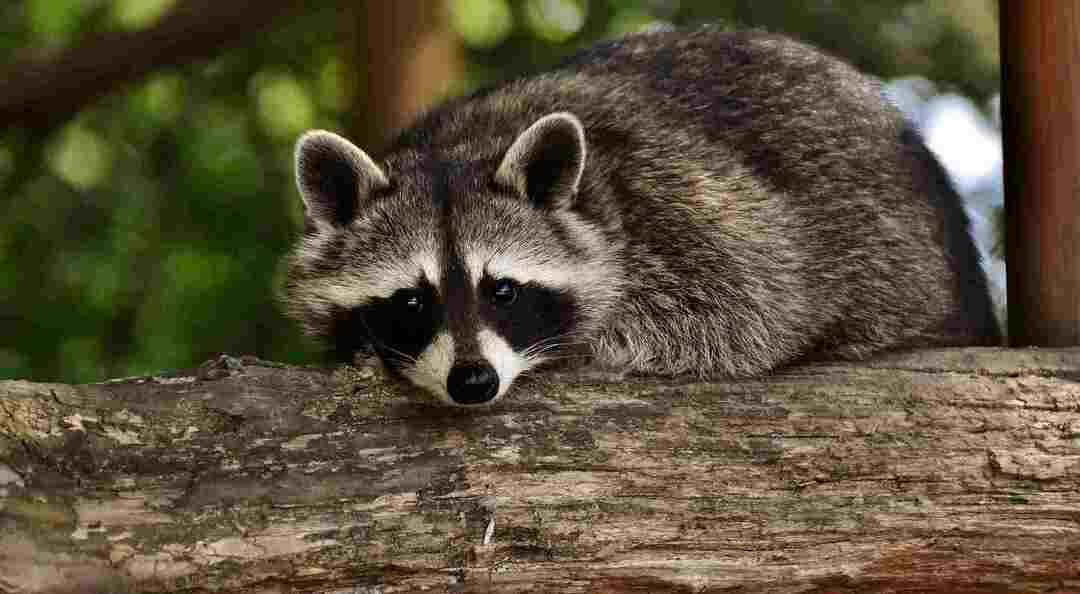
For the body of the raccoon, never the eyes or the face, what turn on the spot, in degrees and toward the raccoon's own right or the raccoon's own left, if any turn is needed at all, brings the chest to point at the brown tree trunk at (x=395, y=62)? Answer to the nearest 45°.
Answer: approximately 90° to the raccoon's own right

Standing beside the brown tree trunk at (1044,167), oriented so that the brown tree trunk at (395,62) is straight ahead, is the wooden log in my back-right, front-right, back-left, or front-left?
front-left

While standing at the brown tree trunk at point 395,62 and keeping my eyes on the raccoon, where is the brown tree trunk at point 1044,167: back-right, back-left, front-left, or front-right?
front-left

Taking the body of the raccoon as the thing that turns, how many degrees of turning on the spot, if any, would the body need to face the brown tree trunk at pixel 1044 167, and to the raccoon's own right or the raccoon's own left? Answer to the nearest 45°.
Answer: approximately 135° to the raccoon's own left

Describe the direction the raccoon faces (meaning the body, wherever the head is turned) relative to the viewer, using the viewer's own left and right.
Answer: facing the viewer and to the left of the viewer
